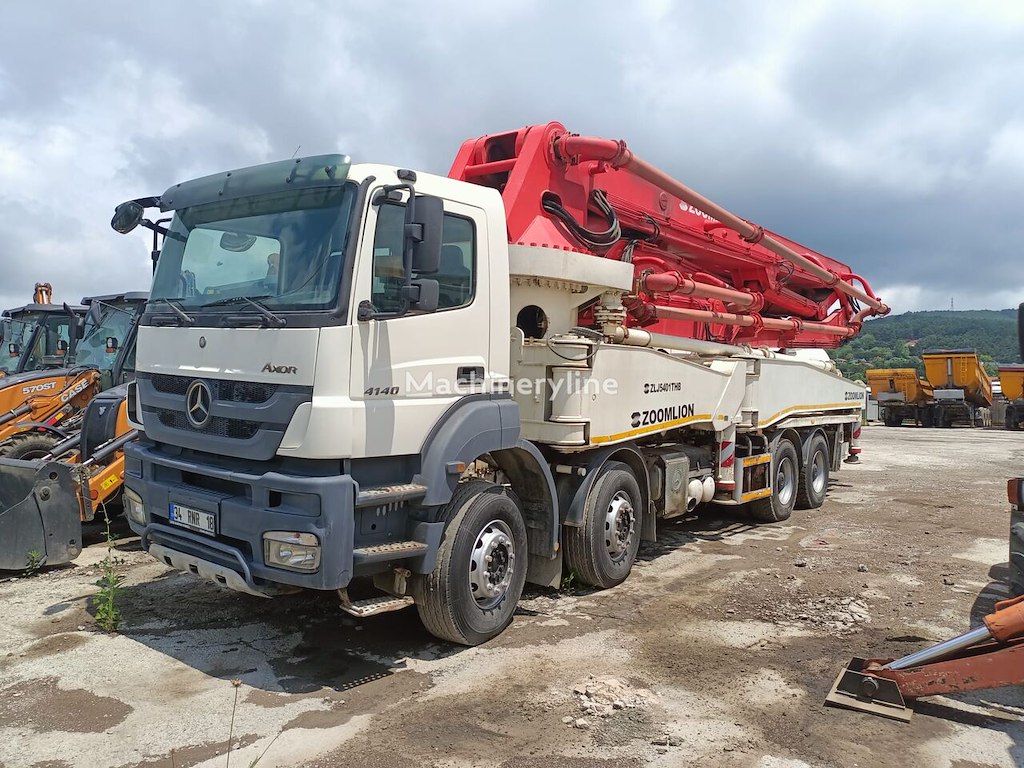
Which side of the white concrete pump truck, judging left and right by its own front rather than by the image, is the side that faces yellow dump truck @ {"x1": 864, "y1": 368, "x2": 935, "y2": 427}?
back

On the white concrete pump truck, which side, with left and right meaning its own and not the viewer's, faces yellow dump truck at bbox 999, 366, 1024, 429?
back

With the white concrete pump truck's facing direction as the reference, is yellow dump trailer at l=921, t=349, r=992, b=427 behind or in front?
behind

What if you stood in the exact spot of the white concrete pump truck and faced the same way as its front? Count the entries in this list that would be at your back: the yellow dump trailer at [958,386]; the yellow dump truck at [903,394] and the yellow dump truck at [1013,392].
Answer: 3

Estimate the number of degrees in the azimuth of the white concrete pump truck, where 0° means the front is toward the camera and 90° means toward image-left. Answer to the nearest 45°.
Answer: approximately 45°
